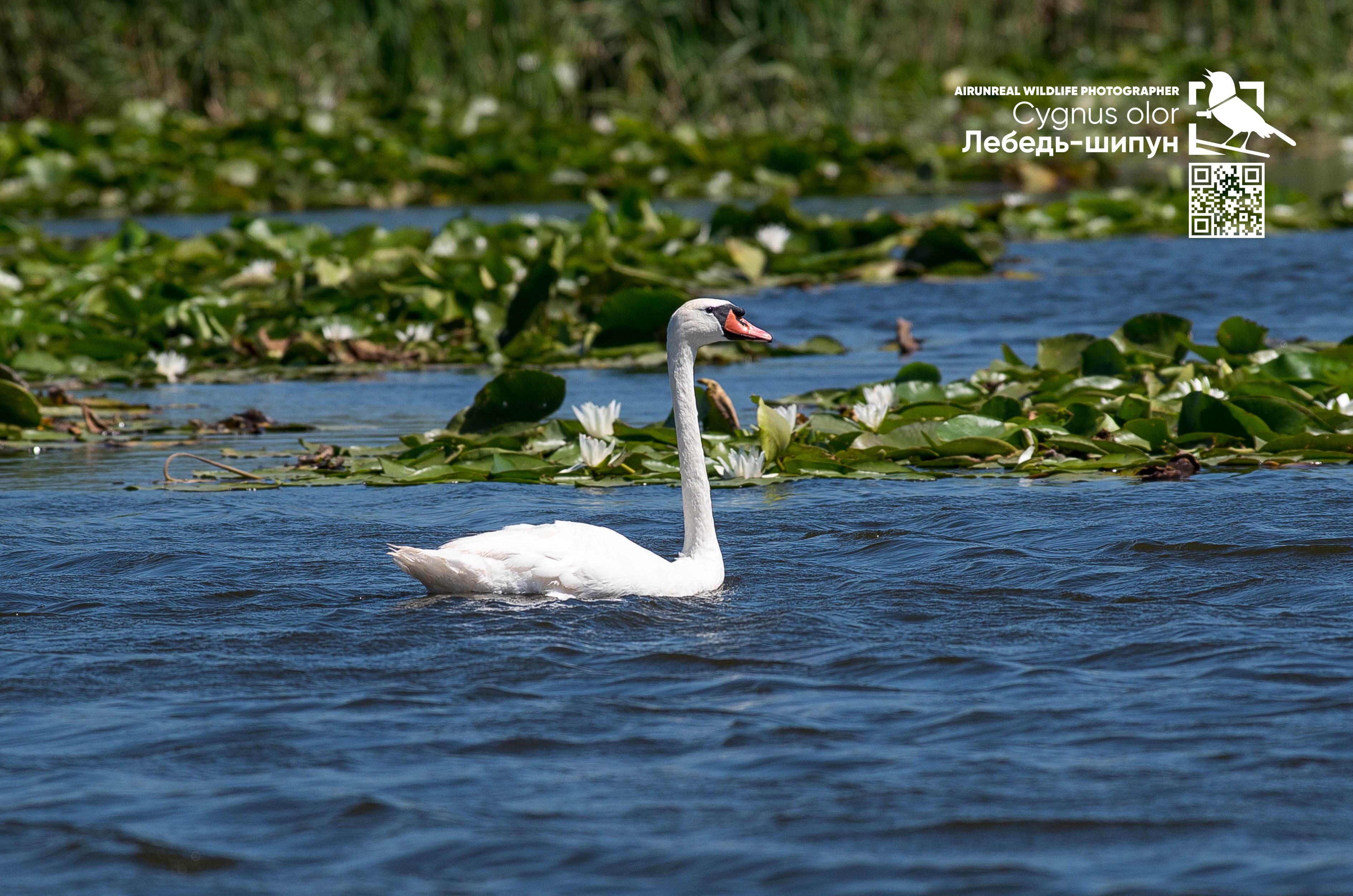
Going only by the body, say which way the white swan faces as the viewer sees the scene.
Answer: to the viewer's right

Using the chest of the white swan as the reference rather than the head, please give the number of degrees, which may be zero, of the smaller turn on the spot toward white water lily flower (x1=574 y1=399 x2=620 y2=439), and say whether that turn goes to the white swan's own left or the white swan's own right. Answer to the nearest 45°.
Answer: approximately 90° to the white swan's own left

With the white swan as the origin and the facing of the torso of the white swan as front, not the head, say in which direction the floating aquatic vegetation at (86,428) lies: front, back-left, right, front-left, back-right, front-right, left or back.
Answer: back-left

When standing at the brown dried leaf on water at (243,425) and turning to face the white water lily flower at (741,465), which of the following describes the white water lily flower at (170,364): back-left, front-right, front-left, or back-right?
back-left

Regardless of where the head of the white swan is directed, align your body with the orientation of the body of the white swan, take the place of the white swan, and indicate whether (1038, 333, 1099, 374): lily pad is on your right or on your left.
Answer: on your left

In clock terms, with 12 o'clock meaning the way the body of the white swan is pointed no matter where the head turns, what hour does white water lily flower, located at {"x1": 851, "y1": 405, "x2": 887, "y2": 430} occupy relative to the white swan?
The white water lily flower is roughly at 10 o'clock from the white swan.

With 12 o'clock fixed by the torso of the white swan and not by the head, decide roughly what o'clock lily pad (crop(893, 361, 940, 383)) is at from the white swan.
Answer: The lily pad is roughly at 10 o'clock from the white swan.

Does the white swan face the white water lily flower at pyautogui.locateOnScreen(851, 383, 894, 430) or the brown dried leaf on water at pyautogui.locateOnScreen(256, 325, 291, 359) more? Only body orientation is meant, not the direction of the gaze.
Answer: the white water lily flower

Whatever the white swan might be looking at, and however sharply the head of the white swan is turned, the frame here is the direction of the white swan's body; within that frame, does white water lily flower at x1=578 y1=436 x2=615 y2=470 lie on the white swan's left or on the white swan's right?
on the white swan's left

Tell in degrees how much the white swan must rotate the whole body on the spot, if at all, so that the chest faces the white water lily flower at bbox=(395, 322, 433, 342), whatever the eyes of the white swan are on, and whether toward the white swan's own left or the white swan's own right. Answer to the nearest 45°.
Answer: approximately 90° to the white swan's own left

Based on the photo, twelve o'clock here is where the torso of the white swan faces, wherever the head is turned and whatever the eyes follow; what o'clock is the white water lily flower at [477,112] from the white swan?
The white water lily flower is roughly at 9 o'clock from the white swan.

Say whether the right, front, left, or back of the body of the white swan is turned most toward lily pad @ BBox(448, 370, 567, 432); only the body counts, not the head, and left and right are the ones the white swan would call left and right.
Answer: left

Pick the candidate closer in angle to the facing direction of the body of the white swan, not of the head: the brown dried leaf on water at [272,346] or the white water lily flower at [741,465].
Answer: the white water lily flower

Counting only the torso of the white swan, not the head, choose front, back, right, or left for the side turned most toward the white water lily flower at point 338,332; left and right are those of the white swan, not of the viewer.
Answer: left
